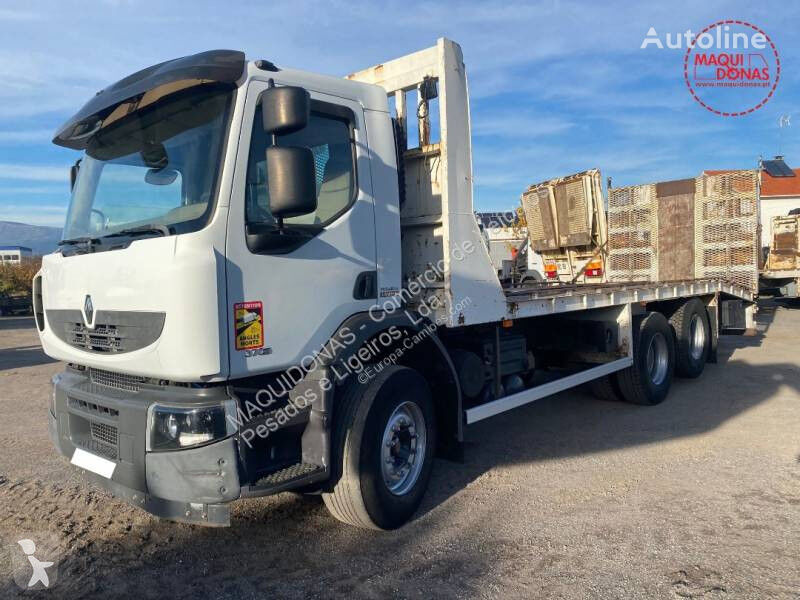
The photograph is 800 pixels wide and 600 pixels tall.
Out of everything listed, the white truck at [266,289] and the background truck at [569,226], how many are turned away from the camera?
1

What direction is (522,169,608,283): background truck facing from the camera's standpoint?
away from the camera

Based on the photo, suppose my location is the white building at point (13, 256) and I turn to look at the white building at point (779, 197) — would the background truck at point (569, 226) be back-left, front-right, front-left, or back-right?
front-right

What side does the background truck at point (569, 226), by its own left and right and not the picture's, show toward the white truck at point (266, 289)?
back

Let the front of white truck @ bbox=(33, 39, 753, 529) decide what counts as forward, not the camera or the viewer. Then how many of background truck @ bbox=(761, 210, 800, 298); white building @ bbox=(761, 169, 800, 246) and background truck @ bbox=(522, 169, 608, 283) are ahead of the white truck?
0

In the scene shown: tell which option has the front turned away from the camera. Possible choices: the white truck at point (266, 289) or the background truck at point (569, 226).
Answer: the background truck

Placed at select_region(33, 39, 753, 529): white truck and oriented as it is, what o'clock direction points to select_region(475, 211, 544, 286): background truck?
The background truck is roughly at 5 o'clock from the white truck.

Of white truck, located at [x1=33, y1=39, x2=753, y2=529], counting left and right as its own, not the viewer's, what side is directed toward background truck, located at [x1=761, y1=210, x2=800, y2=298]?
back

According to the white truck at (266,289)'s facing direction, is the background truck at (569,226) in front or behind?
behind

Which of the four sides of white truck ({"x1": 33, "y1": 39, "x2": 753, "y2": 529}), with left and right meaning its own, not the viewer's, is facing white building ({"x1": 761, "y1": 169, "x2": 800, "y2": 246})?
back

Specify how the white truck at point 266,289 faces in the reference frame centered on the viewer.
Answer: facing the viewer and to the left of the viewer

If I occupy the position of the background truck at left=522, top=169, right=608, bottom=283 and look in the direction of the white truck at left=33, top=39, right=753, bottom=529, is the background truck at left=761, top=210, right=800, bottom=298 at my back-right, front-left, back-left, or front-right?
back-left

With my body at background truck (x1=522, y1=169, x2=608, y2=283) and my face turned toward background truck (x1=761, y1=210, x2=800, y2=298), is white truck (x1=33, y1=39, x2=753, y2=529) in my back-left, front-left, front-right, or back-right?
back-right

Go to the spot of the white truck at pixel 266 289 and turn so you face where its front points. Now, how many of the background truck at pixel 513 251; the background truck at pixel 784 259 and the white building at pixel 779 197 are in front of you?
0

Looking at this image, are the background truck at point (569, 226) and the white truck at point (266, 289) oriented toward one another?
no

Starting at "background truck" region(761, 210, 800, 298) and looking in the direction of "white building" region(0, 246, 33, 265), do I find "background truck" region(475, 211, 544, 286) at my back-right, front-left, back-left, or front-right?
front-left

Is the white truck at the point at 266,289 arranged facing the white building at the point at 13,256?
no
